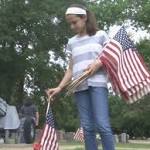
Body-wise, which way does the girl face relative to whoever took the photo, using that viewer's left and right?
facing the viewer and to the left of the viewer
